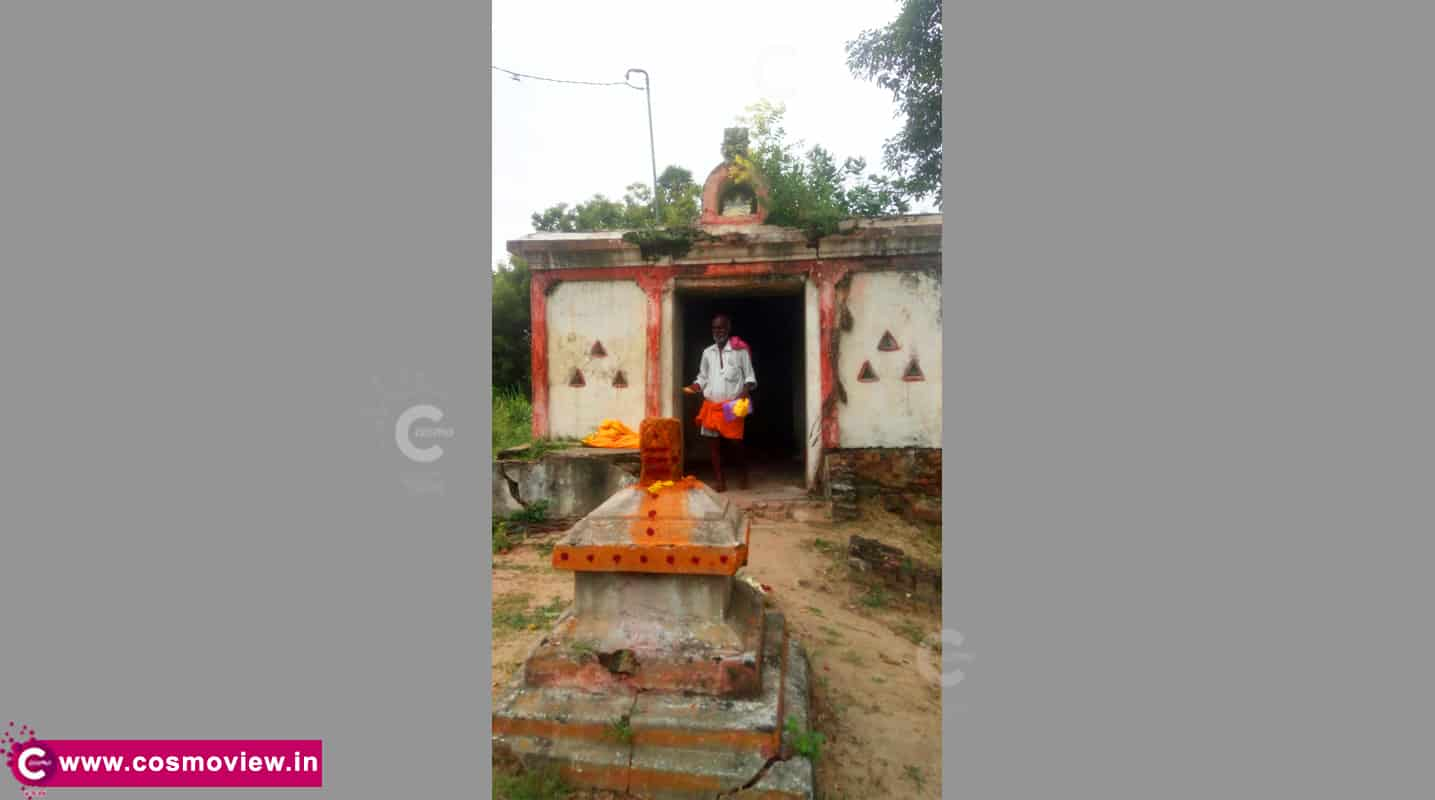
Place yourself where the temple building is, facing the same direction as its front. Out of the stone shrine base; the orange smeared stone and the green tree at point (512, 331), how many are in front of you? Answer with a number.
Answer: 2

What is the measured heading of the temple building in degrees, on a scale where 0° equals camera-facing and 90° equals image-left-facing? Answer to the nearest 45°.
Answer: approximately 0°

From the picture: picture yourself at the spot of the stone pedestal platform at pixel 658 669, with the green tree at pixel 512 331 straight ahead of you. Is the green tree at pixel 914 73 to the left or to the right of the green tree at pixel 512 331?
right

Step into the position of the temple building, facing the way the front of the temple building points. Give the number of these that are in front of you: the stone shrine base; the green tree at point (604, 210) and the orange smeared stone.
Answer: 2

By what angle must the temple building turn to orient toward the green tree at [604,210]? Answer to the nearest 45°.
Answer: approximately 180°

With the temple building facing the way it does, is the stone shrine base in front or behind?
in front

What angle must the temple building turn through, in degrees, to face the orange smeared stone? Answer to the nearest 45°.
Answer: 0° — it already faces it

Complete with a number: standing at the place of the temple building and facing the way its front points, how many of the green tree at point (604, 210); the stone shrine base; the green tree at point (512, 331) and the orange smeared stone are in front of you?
2

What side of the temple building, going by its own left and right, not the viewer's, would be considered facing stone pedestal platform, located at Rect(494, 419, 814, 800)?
front

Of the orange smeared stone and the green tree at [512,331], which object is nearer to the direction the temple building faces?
the orange smeared stone

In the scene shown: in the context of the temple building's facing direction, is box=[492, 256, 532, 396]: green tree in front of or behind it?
behind
